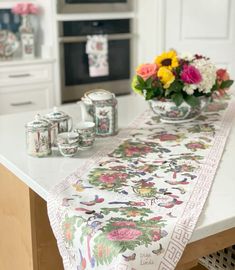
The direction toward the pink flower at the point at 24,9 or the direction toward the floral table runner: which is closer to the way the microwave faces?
the floral table runner

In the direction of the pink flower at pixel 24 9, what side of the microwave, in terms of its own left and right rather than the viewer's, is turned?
right

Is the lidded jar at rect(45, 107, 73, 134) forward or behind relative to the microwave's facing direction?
forward

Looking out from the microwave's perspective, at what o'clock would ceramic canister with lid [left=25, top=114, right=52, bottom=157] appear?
The ceramic canister with lid is roughly at 12 o'clock from the microwave.

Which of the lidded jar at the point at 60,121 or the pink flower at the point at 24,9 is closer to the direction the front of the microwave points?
the lidded jar

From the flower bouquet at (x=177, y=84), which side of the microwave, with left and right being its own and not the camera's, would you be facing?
front

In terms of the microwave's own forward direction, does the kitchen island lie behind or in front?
in front

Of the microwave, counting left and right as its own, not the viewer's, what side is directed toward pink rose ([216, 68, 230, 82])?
front

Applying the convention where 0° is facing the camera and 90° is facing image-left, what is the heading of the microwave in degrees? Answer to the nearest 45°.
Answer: approximately 0°

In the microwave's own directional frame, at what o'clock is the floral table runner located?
The floral table runner is roughly at 12 o'clock from the microwave.

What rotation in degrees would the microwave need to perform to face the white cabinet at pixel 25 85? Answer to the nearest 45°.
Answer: approximately 45° to its right
